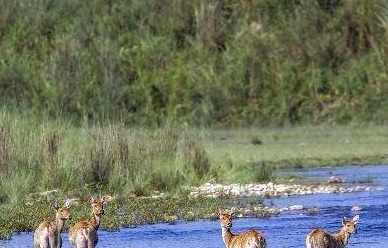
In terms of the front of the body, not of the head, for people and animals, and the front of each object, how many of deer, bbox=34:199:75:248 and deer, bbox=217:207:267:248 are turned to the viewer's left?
1

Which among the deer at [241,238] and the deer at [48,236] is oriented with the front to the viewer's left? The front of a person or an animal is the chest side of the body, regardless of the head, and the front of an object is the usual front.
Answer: the deer at [241,238]

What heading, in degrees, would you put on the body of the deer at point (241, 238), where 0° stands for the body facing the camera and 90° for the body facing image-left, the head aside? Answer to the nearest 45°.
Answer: approximately 90°

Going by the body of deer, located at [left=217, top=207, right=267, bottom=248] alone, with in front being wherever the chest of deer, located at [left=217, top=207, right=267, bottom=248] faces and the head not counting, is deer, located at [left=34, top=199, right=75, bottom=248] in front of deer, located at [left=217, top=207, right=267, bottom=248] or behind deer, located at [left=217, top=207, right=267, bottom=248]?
in front

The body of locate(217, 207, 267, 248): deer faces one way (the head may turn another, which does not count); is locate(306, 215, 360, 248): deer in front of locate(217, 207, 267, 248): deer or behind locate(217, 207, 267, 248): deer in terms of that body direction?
behind
